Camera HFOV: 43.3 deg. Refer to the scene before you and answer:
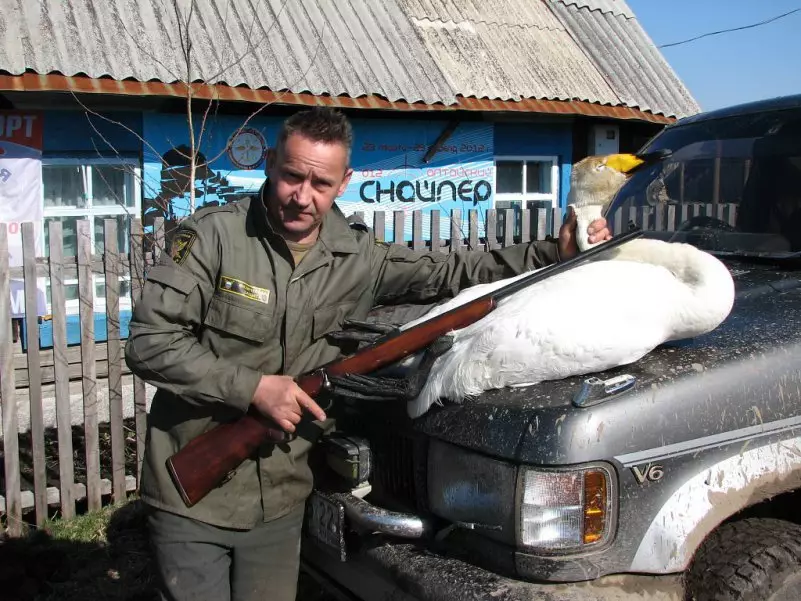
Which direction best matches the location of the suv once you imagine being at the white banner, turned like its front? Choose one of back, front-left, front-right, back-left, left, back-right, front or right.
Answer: front

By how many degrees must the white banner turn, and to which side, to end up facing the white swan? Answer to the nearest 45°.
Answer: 0° — it already faces it

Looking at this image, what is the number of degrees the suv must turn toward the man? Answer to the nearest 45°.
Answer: approximately 45° to its right

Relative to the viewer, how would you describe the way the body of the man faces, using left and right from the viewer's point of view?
facing the viewer and to the right of the viewer

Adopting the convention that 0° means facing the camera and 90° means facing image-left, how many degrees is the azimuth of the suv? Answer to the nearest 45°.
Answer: approximately 45°

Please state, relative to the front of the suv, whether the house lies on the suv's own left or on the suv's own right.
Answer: on the suv's own right

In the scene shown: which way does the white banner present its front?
toward the camera

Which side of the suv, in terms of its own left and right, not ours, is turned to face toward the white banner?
right

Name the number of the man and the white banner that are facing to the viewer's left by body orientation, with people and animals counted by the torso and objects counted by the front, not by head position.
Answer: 0

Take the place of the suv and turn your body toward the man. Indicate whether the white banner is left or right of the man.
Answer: right

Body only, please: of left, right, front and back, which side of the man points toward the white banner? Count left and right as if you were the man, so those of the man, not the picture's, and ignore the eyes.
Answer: back
